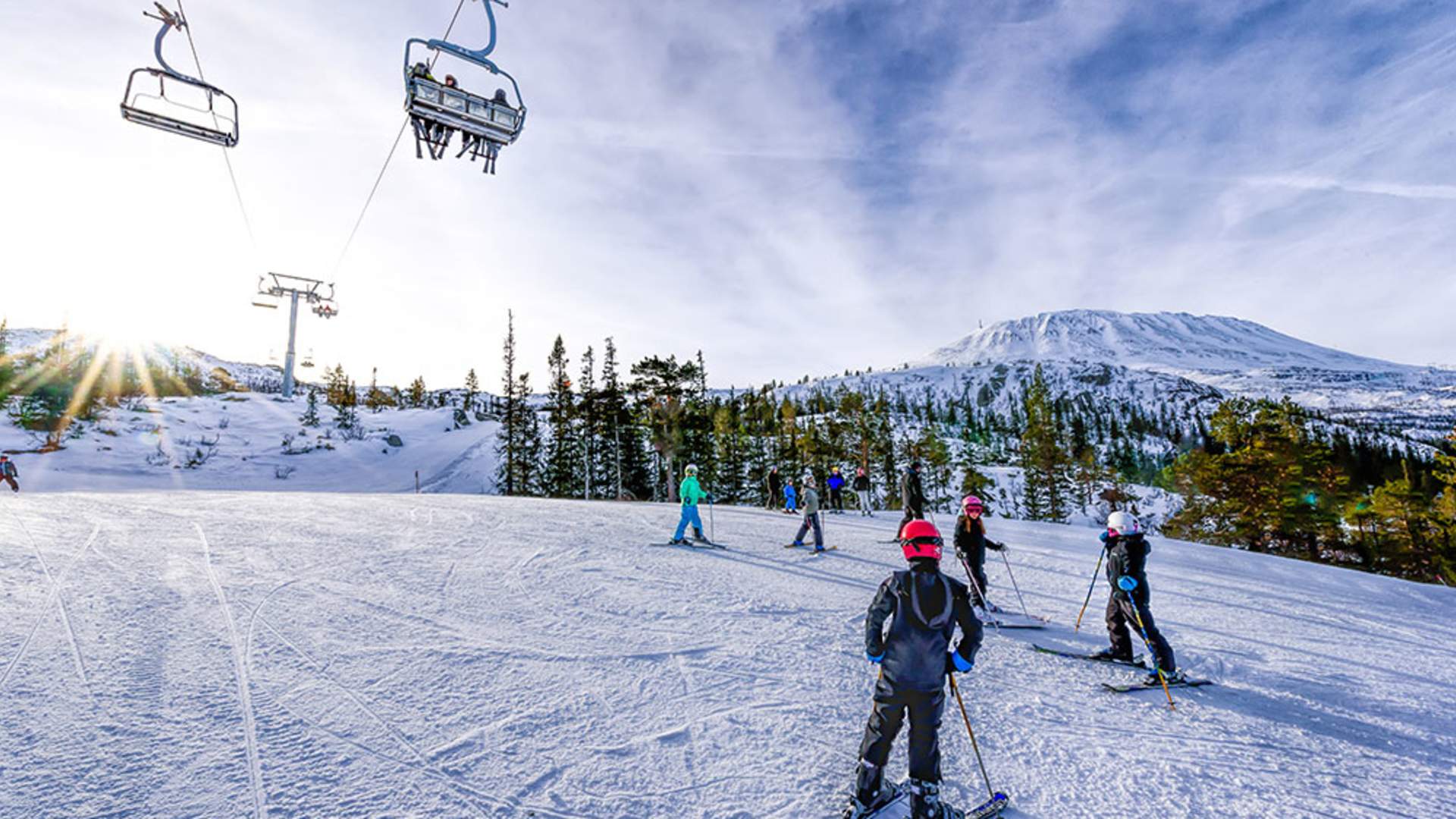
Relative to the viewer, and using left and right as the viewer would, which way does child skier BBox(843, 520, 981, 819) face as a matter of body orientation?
facing away from the viewer

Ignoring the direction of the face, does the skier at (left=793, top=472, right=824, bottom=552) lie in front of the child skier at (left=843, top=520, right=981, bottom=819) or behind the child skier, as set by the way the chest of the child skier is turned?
in front

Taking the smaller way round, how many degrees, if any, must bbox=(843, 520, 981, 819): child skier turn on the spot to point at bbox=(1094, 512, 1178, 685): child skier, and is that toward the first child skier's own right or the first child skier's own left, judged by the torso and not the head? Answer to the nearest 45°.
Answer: approximately 45° to the first child skier's own right

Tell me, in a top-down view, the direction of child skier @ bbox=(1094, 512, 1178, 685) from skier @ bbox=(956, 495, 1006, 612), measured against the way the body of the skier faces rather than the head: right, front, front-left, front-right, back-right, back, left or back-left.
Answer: front

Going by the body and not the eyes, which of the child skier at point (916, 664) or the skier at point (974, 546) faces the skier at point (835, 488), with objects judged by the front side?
the child skier

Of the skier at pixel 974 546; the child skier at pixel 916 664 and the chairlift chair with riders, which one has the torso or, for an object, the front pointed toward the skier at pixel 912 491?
the child skier

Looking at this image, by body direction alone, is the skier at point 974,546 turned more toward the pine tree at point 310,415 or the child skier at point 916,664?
the child skier

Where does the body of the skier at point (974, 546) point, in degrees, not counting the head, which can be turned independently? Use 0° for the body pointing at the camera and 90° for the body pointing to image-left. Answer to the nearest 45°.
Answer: approximately 315°

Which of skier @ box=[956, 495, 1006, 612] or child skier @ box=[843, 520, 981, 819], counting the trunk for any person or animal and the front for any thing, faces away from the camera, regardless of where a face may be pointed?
the child skier

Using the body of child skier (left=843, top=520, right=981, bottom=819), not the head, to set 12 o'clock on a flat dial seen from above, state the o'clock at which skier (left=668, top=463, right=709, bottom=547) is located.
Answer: The skier is roughly at 11 o'clock from the child skier.

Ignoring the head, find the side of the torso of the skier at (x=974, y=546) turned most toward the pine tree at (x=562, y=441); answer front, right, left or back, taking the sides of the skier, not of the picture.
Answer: back
